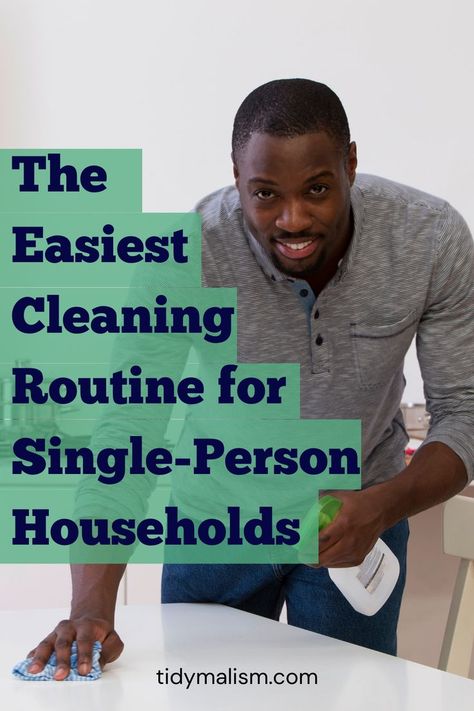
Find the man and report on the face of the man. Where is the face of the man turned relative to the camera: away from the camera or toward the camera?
toward the camera

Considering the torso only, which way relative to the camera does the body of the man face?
toward the camera
